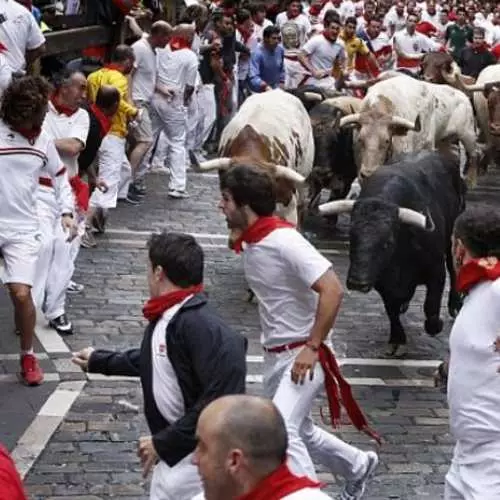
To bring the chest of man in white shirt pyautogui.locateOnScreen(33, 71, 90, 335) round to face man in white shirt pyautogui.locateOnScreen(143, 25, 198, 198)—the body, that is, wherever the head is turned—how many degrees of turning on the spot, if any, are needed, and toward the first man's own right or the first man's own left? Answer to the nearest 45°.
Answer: approximately 135° to the first man's own left

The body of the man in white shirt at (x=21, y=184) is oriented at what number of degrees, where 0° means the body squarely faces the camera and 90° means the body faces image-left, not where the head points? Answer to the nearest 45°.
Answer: approximately 0°

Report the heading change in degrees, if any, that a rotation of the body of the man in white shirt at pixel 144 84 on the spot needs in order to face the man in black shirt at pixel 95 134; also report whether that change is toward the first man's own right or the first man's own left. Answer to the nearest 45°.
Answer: approximately 90° to the first man's own right
